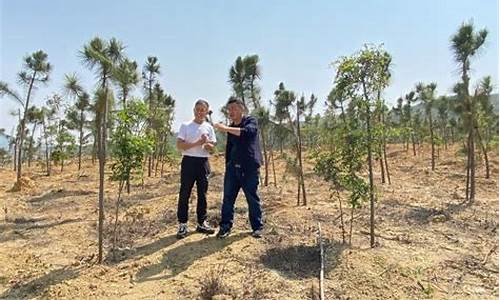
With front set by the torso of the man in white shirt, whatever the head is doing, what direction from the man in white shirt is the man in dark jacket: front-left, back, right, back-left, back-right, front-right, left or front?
front-left

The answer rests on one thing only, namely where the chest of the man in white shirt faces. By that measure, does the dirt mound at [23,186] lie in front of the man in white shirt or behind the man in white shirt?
behind

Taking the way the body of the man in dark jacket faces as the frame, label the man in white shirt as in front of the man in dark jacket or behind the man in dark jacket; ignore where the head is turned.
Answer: in front

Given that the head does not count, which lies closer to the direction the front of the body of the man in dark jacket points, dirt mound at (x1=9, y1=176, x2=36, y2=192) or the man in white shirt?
the man in white shirt

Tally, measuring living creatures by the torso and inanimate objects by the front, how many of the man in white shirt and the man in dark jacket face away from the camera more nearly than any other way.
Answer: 0

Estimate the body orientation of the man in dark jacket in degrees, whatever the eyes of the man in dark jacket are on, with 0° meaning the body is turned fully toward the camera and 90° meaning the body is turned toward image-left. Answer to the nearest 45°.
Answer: approximately 45°

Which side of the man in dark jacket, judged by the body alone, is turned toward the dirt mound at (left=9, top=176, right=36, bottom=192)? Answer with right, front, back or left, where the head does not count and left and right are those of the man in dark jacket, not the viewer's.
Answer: right
